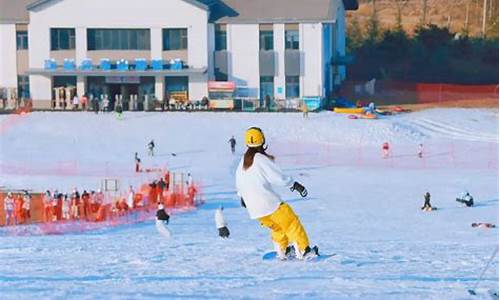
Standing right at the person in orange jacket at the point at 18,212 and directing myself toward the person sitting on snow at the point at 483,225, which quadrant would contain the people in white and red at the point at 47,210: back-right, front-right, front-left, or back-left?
front-left

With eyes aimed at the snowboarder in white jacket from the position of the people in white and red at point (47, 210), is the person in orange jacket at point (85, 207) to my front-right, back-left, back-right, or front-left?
front-left

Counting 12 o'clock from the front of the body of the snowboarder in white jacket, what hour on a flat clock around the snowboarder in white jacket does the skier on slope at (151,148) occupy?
The skier on slope is roughly at 10 o'clock from the snowboarder in white jacket.

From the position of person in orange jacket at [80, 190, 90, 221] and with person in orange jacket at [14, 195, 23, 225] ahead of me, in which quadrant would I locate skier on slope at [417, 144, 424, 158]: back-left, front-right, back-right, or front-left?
back-right

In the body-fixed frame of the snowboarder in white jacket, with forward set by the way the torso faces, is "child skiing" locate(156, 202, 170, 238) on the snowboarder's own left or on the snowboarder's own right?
on the snowboarder's own left

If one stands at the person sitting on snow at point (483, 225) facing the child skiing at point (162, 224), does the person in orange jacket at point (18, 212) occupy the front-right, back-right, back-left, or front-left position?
front-right

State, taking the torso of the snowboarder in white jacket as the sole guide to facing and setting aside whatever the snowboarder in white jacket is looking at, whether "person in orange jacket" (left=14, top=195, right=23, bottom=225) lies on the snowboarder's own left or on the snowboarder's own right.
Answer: on the snowboarder's own left

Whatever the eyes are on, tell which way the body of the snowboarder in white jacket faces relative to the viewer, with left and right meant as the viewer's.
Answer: facing away from the viewer and to the right of the viewer

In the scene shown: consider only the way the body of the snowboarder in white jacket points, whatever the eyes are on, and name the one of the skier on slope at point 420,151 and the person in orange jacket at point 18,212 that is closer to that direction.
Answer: the skier on slope

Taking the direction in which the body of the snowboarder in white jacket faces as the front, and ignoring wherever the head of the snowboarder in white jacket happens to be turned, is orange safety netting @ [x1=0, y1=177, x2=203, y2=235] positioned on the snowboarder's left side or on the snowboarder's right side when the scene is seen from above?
on the snowboarder's left side

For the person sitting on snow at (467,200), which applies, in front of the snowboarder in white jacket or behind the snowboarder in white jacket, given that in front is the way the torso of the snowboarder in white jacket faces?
in front
